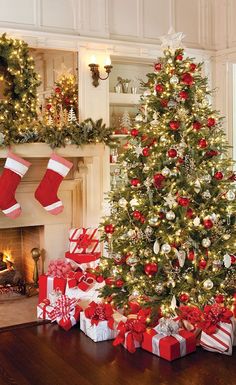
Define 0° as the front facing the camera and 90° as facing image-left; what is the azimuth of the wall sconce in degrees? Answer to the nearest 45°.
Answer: approximately 315°
